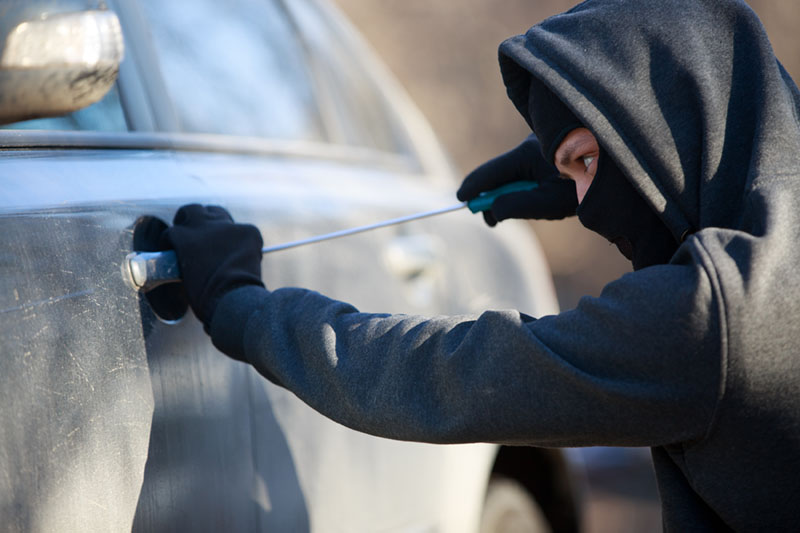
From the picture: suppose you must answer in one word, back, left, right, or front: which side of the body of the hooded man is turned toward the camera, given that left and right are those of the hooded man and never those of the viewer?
left

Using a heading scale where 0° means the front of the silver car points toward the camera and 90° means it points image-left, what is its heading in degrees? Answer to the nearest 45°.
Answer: approximately 45°
